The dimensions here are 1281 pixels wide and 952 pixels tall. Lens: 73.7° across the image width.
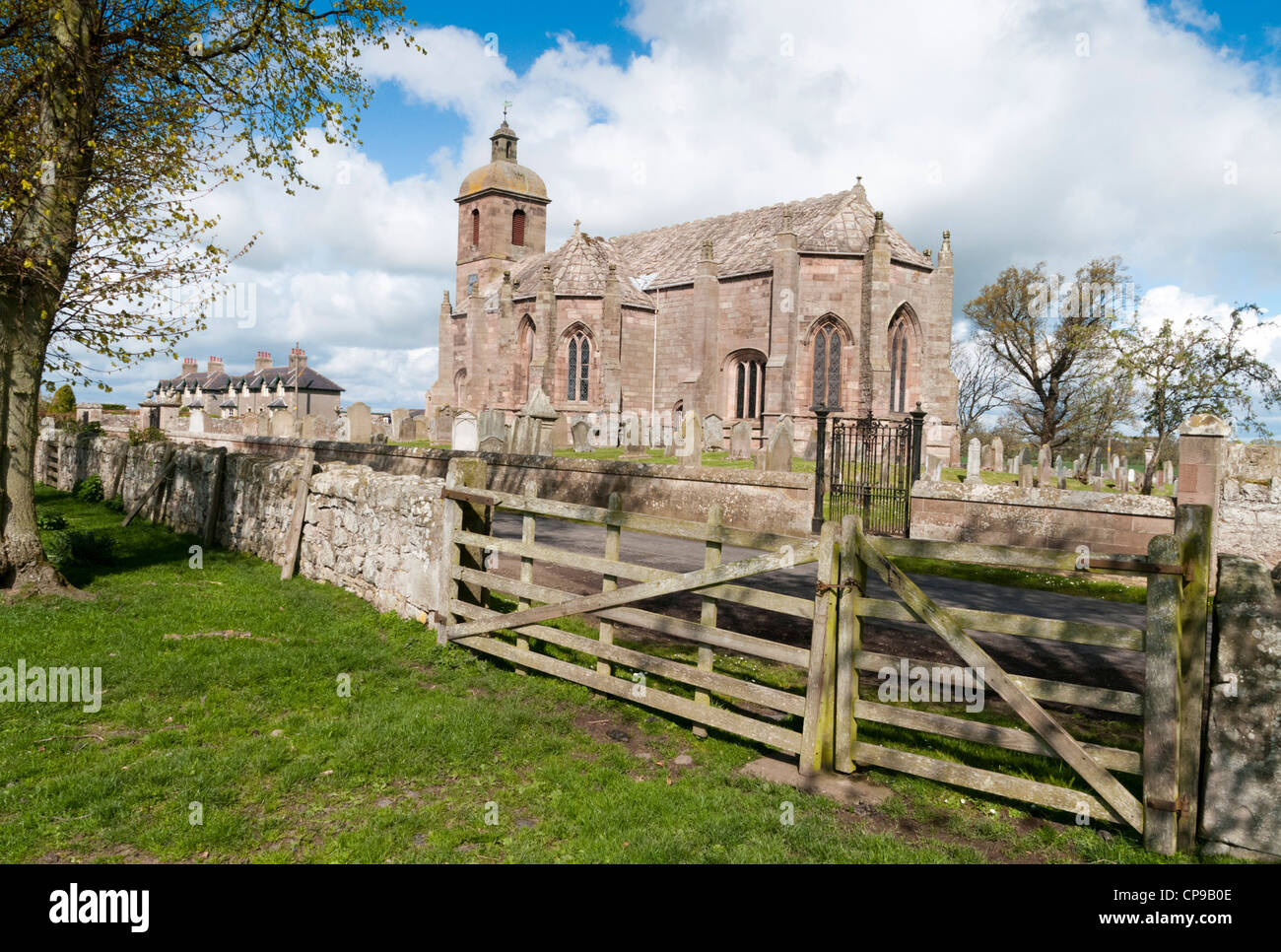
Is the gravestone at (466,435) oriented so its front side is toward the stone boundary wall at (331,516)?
yes

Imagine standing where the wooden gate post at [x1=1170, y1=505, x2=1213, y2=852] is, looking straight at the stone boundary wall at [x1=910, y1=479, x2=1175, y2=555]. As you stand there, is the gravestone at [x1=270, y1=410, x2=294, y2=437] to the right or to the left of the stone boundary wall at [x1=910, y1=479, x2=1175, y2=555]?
left

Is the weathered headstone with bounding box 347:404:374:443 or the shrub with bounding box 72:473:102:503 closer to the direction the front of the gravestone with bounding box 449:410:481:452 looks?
the shrub

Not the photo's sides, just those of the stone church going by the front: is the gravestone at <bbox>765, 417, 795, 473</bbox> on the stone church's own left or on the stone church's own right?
on the stone church's own left

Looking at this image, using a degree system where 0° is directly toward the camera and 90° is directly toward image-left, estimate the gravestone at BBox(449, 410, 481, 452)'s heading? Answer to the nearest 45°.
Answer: approximately 0°
